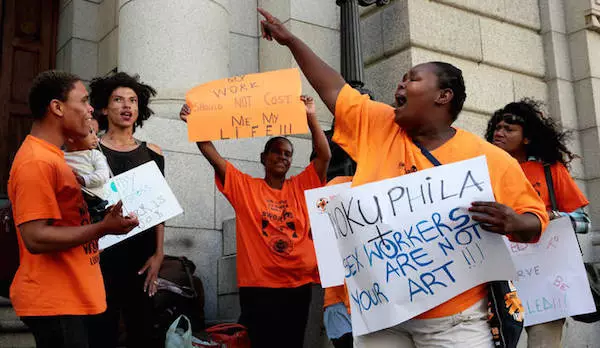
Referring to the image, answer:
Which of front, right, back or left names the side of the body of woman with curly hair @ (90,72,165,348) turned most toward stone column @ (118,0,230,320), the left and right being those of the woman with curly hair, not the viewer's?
back

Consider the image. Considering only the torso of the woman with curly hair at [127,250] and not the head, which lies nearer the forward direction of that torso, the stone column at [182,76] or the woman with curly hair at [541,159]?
the woman with curly hair

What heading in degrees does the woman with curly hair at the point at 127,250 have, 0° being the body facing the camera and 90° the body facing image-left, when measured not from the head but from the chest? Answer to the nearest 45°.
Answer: approximately 0°

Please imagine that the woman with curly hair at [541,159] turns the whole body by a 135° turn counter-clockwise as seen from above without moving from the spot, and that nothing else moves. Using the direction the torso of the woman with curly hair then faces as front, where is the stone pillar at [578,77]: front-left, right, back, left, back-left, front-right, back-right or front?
left

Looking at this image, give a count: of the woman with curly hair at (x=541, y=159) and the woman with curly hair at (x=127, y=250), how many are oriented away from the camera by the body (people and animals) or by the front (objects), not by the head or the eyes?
0

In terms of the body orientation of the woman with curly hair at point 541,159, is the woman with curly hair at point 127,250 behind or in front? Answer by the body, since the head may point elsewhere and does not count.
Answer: in front

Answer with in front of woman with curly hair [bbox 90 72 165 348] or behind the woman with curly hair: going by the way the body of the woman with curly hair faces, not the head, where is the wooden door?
behind
